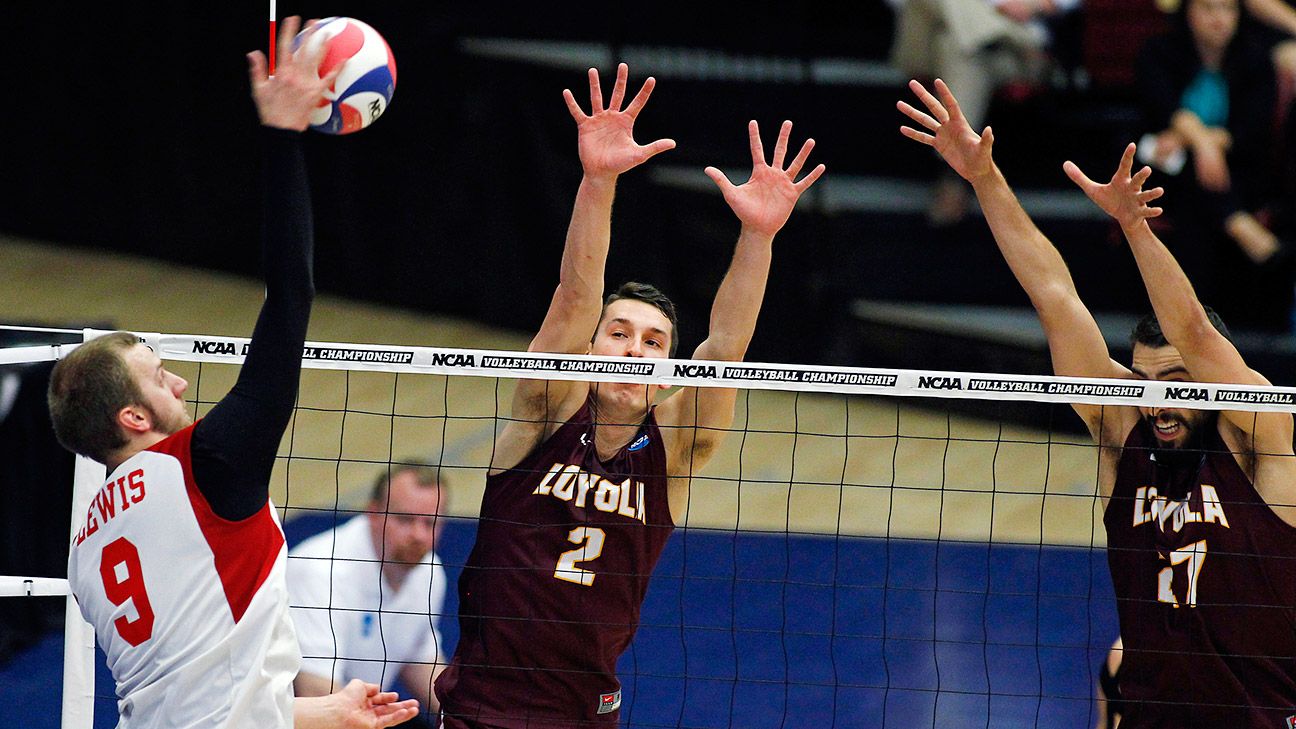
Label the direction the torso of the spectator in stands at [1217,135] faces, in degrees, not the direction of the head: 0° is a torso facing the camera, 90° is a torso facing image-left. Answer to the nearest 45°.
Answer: approximately 0°

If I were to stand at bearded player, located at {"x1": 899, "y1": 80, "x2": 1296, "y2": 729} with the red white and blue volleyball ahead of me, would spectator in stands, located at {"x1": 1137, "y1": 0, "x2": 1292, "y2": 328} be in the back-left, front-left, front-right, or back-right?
back-right

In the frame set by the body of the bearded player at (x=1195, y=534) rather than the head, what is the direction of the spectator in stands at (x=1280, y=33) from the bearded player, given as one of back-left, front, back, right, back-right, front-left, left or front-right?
back-right

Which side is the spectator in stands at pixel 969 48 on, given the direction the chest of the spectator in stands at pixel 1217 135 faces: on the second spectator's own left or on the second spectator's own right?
on the second spectator's own right

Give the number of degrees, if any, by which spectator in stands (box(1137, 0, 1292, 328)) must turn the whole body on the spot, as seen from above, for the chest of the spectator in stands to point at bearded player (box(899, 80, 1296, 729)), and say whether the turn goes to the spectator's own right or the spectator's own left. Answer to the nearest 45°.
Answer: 0° — they already face them
